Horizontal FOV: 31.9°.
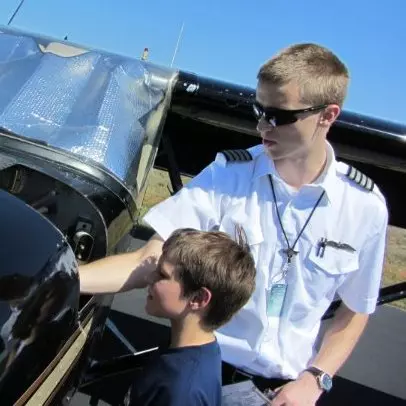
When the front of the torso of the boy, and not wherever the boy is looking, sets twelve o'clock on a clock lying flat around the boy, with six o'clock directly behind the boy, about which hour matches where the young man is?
The young man is roughly at 4 o'clock from the boy.

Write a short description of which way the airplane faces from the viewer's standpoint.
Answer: facing the viewer and to the left of the viewer

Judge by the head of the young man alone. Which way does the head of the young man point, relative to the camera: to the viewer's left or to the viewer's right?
to the viewer's left

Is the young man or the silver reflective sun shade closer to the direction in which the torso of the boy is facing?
the silver reflective sun shade

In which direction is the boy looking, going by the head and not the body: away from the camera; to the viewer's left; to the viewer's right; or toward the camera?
to the viewer's left

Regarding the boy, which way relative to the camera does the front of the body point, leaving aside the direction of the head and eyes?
to the viewer's left

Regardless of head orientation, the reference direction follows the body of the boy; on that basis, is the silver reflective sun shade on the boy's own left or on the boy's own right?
on the boy's own right
